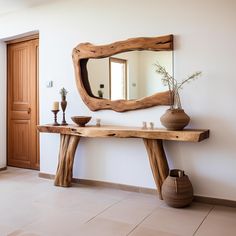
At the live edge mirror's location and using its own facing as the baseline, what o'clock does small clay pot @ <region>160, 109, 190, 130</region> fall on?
The small clay pot is roughly at 9 o'clock from the live edge mirror.

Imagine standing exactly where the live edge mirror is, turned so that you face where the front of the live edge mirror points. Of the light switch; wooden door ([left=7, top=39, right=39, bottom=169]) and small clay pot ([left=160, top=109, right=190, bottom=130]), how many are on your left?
1

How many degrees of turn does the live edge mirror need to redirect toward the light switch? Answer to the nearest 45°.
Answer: approximately 90° to its right

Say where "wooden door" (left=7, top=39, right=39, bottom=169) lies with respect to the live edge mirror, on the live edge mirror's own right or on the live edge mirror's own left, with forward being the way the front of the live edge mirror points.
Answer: on the live edge mirror's own right
